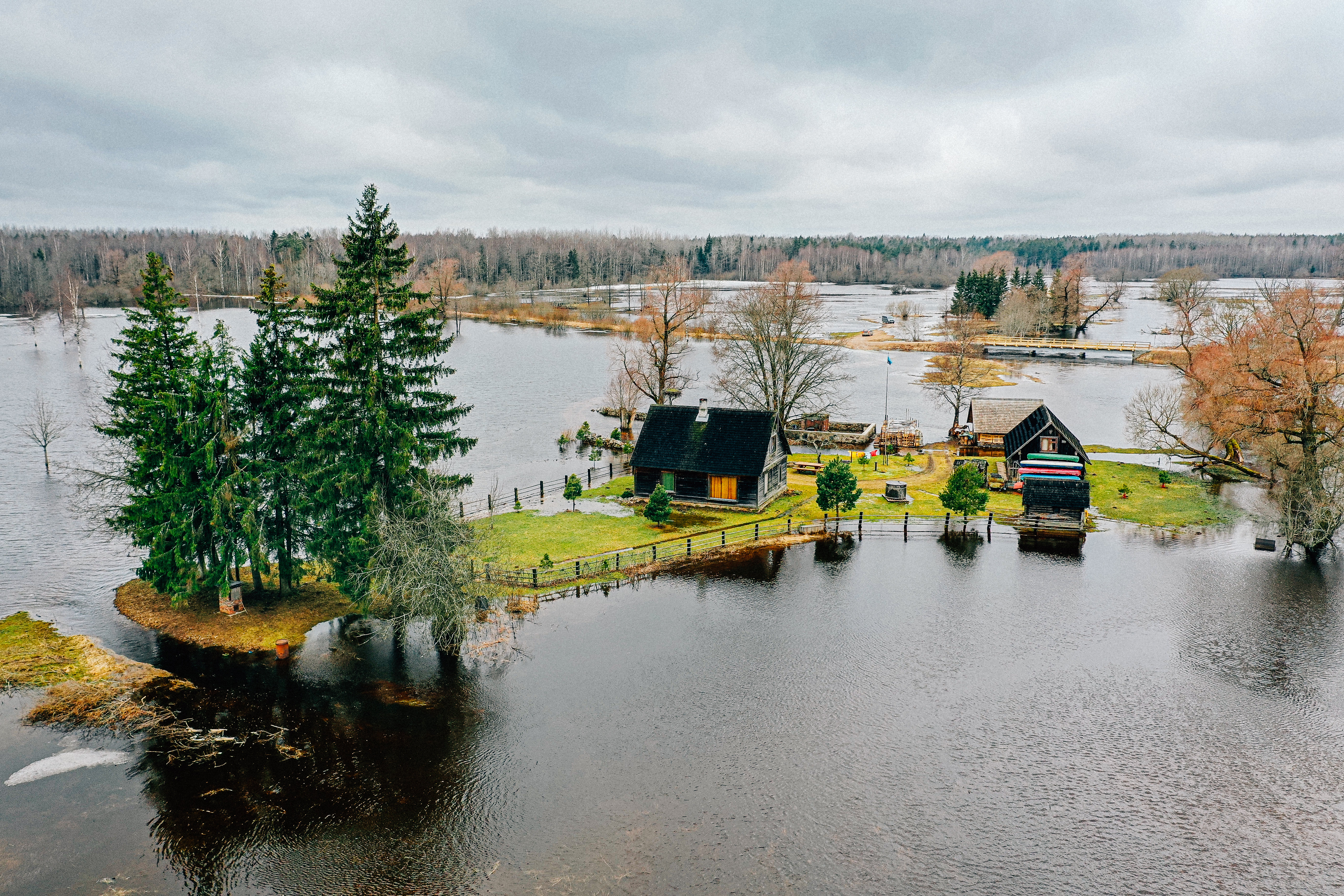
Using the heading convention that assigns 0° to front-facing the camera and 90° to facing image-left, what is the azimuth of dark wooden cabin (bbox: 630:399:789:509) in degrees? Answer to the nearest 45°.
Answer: approximately 0°

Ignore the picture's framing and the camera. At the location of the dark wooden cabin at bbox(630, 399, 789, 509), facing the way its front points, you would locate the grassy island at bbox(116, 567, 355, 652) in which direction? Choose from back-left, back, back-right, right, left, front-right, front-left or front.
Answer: front-right

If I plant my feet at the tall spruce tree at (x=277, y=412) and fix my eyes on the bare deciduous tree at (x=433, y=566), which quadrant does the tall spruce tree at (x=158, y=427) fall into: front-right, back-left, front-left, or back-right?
back-right

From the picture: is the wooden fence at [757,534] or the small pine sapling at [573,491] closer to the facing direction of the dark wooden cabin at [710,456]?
the wooden fence

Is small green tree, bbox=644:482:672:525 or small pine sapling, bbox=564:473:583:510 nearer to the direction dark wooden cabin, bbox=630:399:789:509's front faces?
the small green tree

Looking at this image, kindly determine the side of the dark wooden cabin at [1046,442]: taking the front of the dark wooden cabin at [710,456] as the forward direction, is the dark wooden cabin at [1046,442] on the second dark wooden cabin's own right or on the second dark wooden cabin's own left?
on the second dark wooden cabin's own left

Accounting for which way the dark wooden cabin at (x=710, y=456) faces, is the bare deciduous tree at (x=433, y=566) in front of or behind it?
in front

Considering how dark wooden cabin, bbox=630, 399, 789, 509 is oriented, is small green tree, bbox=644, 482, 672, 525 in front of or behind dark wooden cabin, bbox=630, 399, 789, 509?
in front

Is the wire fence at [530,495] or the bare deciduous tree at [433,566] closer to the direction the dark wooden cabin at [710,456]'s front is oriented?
the bare deciduous tree

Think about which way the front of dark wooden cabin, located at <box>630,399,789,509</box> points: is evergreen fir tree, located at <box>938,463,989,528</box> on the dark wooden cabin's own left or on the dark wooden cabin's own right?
on the dark wooden cabin's own left

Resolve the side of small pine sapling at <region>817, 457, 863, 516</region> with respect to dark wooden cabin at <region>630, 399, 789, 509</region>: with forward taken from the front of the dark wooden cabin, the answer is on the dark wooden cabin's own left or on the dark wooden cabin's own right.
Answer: on the dark wooden cabin's own left

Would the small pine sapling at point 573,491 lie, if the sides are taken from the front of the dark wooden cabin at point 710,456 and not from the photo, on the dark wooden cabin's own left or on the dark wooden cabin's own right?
on the dark wooden cabin's own right
